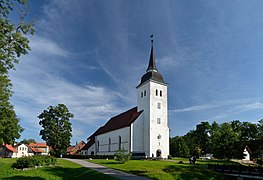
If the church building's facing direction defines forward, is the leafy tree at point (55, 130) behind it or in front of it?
behind

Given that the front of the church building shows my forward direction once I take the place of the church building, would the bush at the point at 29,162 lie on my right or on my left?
on my right

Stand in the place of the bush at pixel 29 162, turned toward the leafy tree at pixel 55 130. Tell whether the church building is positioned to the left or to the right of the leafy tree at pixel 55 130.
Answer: right

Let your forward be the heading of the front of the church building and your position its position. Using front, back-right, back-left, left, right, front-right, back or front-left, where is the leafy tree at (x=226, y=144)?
front-left

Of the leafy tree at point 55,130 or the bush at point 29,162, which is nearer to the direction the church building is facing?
the bush

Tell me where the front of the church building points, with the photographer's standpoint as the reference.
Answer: facing the viewer and to the right of the viewer

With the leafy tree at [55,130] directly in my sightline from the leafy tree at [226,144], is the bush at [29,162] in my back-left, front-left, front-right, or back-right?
front-left
